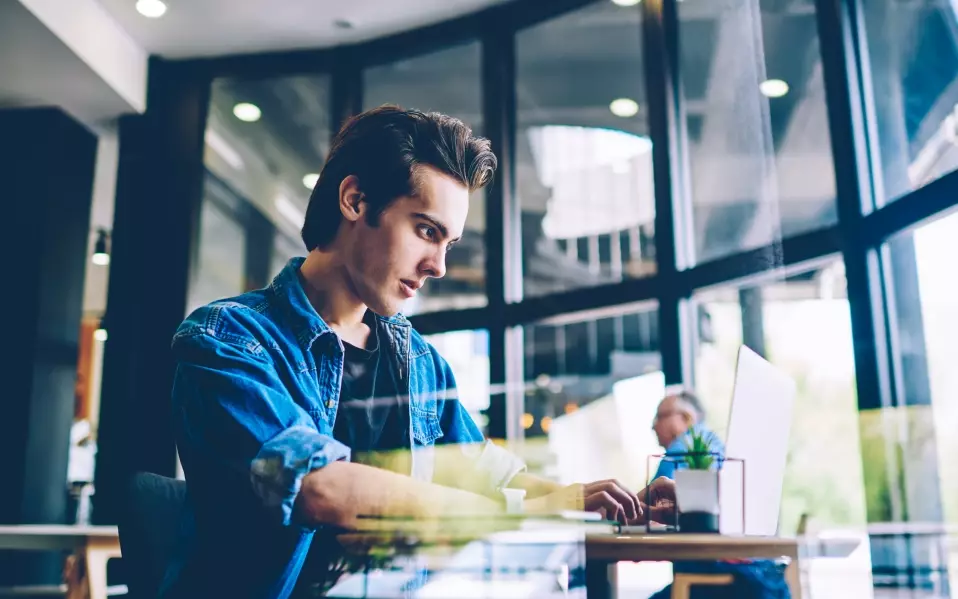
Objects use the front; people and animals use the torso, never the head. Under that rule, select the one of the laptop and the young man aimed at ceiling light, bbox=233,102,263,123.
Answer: the laptop

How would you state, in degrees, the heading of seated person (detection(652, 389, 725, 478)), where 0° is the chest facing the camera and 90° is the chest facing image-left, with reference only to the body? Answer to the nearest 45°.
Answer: approximately 45°

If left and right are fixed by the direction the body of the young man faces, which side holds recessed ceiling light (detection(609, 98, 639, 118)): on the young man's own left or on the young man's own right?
on the young man's own left

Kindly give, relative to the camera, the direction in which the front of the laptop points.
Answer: facing away from the viewer and to the left of the viewer

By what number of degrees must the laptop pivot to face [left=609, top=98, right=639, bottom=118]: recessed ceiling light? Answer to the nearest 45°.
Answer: approximately 45° to its right

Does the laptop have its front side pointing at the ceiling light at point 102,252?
yes

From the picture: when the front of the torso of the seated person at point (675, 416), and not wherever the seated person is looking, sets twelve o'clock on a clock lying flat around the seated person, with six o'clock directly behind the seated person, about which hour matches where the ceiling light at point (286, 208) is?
The ceiling light is roughly at 2 o'clock from the seated person.

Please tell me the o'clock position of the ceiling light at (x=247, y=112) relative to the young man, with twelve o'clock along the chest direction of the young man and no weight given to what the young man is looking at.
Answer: The ceiling light is roughly at 7 o'clock from the young man.
